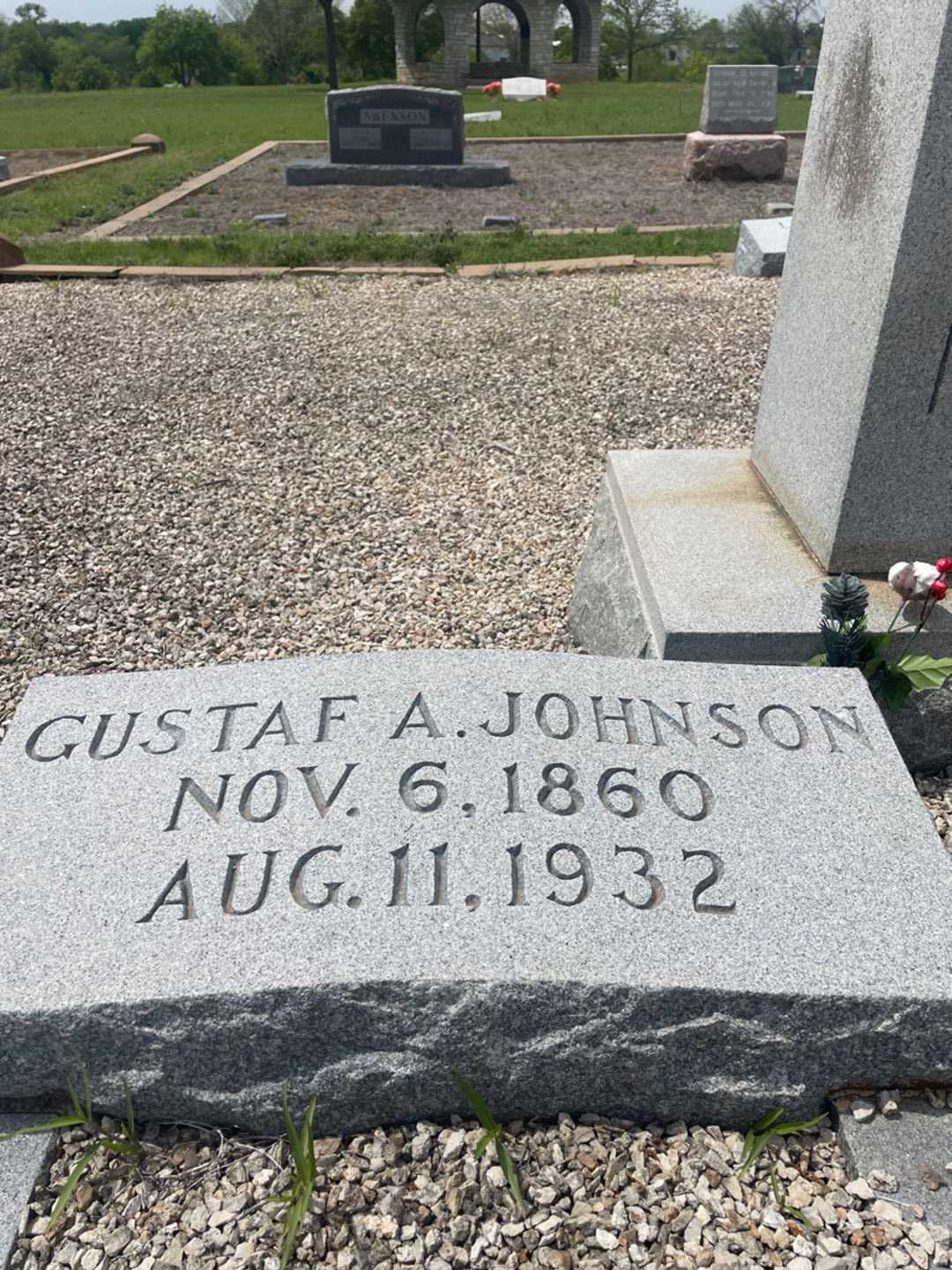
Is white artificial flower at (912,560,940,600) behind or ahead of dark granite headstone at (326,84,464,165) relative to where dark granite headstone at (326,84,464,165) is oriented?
ahead

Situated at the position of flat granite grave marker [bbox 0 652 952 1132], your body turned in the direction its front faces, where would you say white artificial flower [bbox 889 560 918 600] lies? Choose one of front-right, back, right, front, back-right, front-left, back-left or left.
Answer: back-left

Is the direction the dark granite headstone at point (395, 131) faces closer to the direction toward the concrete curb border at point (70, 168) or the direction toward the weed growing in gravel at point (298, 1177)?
the weed growing in gravel

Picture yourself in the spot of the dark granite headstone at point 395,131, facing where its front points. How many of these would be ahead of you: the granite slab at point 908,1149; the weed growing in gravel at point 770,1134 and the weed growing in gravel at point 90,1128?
3

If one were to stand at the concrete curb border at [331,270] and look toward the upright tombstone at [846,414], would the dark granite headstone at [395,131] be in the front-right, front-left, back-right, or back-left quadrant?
back-left

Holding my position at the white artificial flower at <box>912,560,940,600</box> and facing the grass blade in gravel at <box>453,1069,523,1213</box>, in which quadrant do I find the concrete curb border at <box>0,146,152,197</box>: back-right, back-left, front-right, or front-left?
back-right

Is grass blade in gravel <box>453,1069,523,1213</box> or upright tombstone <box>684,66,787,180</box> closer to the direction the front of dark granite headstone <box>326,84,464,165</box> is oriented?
the grass blade in gravel

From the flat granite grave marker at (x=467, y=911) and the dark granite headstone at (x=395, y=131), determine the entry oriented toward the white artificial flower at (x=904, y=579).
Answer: the dark granite headstone

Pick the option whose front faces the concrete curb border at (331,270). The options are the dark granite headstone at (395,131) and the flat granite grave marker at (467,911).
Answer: the dark granite headstone

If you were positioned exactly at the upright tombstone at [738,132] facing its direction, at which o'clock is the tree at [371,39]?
The tree is roughly at 5 o'clock from the upright tombstone.

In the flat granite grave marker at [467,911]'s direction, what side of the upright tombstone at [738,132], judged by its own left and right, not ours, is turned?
front

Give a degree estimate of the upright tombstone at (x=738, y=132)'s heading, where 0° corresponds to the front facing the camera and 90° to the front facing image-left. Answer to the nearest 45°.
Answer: approximately 0°

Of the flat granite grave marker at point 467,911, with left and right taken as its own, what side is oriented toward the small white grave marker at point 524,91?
back

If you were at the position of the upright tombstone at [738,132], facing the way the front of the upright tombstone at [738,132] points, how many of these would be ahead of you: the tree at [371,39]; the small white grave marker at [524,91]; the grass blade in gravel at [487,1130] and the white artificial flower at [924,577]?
2

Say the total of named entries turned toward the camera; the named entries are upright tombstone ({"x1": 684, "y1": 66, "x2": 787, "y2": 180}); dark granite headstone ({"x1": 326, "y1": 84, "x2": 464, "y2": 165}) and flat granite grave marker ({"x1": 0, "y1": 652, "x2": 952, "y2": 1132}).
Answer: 3

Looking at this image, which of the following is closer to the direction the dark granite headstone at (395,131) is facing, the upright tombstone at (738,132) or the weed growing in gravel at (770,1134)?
the weed growing in gravel

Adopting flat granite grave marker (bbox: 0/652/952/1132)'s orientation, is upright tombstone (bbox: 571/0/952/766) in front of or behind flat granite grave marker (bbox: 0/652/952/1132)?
behind
